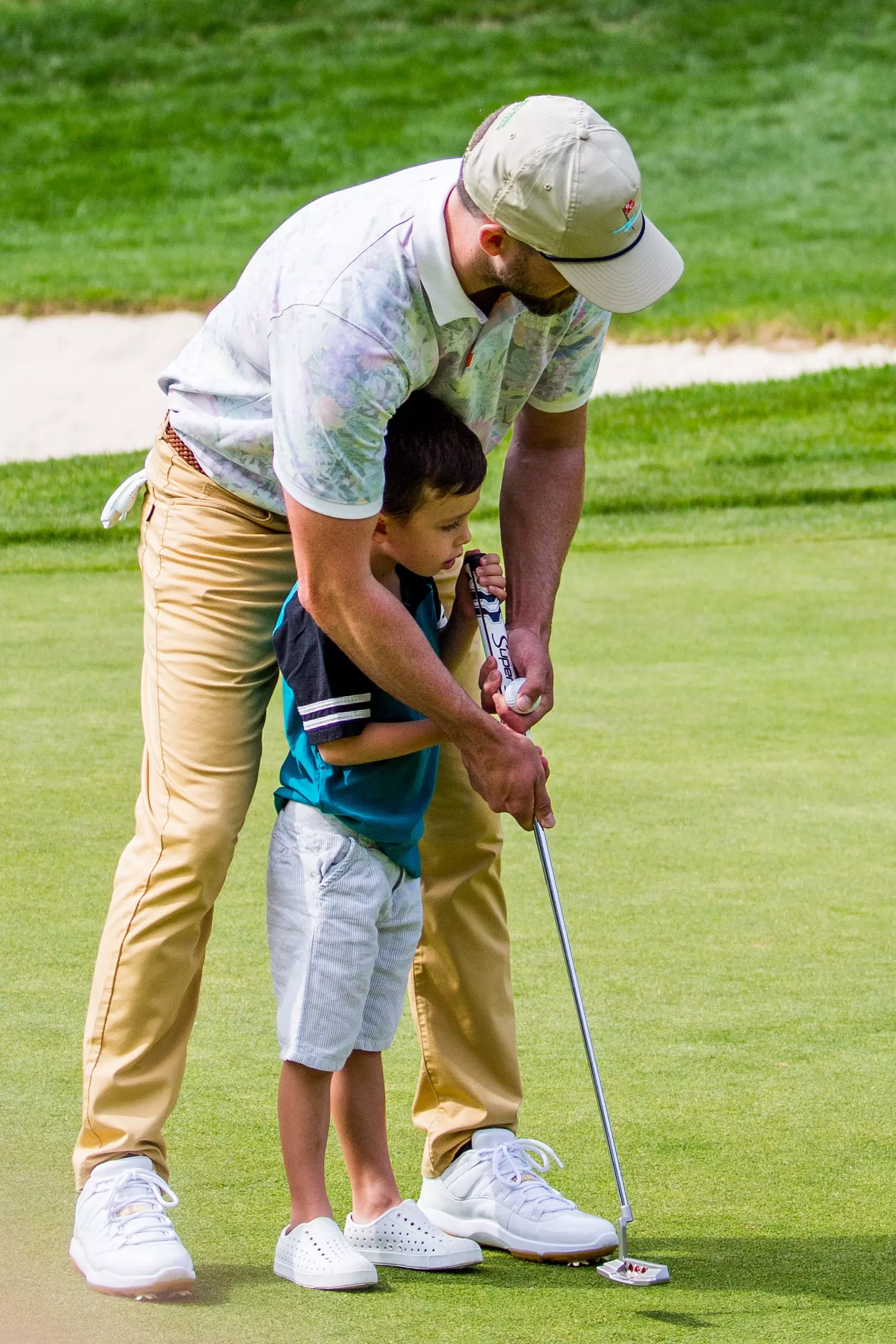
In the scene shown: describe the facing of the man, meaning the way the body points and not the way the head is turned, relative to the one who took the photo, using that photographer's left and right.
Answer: facing the viewer and to the right of the viewer

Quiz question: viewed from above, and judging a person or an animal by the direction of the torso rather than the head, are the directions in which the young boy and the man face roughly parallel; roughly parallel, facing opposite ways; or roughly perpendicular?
roughly parallel

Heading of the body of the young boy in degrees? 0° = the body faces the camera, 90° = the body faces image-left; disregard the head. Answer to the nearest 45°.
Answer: approximately 315°
